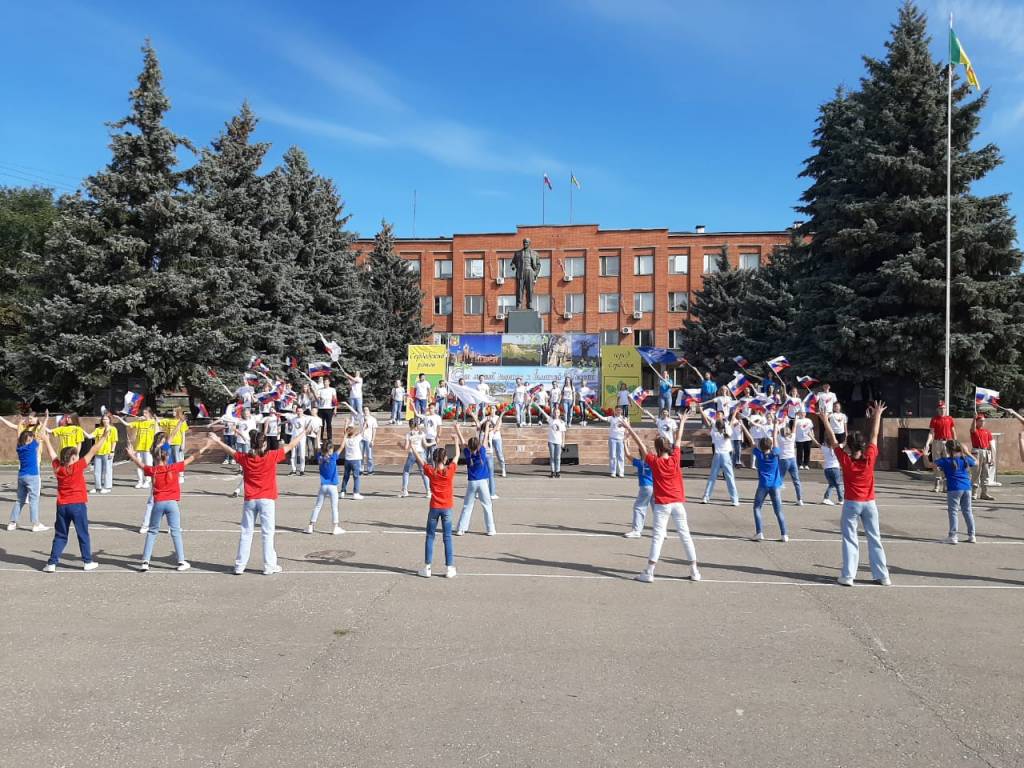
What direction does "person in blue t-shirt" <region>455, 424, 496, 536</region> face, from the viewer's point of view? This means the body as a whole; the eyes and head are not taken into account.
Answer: away from the camera

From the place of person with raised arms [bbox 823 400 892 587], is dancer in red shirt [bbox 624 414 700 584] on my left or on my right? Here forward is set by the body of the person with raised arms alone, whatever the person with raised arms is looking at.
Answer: on my left

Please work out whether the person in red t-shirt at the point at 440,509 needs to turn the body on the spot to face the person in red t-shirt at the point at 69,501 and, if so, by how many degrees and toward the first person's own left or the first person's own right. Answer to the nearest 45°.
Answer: approximately 90° to the first person's own left

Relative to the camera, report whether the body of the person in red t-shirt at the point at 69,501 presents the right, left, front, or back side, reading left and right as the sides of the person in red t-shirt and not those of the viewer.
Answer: back

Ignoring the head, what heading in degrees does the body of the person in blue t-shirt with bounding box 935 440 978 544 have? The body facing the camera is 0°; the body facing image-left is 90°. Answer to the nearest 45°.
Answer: approximately 180°

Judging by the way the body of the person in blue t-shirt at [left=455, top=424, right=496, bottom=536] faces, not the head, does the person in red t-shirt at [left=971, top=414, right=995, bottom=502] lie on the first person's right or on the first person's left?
on the first person's right

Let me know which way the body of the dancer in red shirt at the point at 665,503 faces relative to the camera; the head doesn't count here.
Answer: away from the camera

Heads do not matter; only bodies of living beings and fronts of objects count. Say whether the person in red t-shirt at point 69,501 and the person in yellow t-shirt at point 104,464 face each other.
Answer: yes

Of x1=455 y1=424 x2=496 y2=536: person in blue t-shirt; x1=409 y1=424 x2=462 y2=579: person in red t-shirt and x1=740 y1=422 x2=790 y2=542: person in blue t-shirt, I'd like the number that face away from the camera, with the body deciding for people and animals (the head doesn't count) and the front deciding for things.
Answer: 3

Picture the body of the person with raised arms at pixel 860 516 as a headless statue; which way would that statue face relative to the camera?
away from the camera

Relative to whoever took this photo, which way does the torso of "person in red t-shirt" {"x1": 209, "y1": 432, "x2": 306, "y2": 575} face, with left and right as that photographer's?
facing away from the viewer

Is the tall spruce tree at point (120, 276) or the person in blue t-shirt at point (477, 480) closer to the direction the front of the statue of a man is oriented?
the person in blue t-shirt

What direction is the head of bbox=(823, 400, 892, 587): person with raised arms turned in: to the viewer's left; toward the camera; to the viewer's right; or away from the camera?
away from the camera

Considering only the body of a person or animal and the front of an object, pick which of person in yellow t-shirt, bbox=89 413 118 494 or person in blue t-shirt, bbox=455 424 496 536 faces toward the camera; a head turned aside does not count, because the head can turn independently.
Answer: the person in yellow t-shirt

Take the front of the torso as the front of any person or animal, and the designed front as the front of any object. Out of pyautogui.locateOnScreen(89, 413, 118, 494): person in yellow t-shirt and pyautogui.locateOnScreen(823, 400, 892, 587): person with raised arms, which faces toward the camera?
the person in yellow t-shirt

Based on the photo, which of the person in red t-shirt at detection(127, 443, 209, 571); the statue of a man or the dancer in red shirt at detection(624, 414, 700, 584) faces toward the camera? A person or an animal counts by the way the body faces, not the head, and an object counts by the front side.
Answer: the statue of a man

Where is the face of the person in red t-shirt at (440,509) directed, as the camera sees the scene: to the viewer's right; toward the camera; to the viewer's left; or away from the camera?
away from the camera

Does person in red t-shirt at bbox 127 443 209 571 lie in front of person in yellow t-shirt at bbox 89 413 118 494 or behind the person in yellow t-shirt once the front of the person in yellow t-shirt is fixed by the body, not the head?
in front

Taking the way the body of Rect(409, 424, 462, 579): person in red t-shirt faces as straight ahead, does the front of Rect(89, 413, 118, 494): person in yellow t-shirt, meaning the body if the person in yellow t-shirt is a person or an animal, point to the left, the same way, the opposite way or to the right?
the opposite way

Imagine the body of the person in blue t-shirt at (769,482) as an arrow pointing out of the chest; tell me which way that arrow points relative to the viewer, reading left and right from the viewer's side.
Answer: facing away from the viewer

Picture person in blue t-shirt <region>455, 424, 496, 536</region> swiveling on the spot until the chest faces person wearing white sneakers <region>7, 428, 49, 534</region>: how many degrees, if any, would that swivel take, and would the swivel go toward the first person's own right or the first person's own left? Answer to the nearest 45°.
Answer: approximately 90° to the first person's own left
